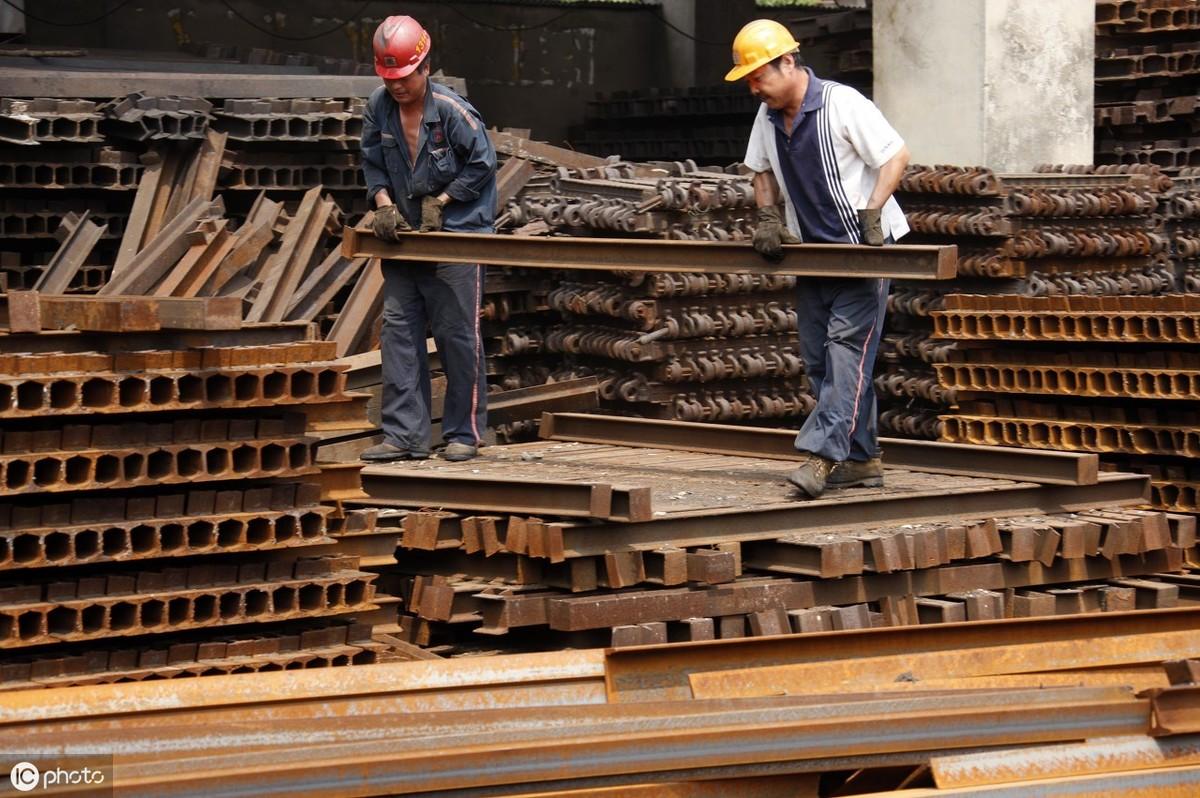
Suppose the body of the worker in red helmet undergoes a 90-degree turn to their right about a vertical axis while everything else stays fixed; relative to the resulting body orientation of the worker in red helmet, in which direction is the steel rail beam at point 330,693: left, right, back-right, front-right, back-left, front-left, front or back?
back-left

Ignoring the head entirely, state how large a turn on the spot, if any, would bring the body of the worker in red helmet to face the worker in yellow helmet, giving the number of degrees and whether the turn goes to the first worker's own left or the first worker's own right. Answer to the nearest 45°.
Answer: approximately 90° to the first worker's own left

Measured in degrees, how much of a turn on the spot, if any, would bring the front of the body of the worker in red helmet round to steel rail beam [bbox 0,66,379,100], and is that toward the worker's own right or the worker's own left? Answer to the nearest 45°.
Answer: approximately 90° to the worker's own right

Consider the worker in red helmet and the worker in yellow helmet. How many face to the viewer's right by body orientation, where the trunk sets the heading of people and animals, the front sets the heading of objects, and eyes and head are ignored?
0

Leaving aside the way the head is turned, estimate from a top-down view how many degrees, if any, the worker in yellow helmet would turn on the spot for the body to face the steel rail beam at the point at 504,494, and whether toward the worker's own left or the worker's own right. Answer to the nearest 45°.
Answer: approximately 45° to the worker's own right

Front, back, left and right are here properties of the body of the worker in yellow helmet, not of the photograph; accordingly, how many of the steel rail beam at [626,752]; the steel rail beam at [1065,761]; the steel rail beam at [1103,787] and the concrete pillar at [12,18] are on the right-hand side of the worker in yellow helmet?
1

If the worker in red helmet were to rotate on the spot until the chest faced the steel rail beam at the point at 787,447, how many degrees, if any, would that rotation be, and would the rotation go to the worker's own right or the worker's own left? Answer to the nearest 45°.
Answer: approximately 135° to the worker's own left

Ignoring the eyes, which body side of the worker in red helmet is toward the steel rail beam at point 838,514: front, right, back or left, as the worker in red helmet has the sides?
left

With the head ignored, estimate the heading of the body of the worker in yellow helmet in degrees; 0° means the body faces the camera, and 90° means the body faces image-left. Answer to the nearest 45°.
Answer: approximately 45°

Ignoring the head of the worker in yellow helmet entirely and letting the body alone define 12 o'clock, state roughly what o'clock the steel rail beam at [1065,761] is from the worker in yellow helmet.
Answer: The steel rail beam is roughly at 10 o'clock from the worker in yellow helmet.

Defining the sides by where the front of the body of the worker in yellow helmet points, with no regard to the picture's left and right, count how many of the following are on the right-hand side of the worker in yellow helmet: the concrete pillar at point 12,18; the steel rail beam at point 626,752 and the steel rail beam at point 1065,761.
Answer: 1

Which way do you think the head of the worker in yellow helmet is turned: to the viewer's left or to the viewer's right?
to the viewer's left

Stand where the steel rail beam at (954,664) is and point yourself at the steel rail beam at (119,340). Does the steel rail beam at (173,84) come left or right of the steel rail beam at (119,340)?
right

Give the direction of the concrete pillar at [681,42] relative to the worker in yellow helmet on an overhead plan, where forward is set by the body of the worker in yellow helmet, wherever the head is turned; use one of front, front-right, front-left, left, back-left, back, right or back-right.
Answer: back-right

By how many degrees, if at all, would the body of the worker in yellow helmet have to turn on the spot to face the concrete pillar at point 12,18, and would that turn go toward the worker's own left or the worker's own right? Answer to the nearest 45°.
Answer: approximately 90° to the worker's own right

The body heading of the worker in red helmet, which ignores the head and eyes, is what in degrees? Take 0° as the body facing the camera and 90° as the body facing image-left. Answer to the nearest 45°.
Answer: approximately 45°
